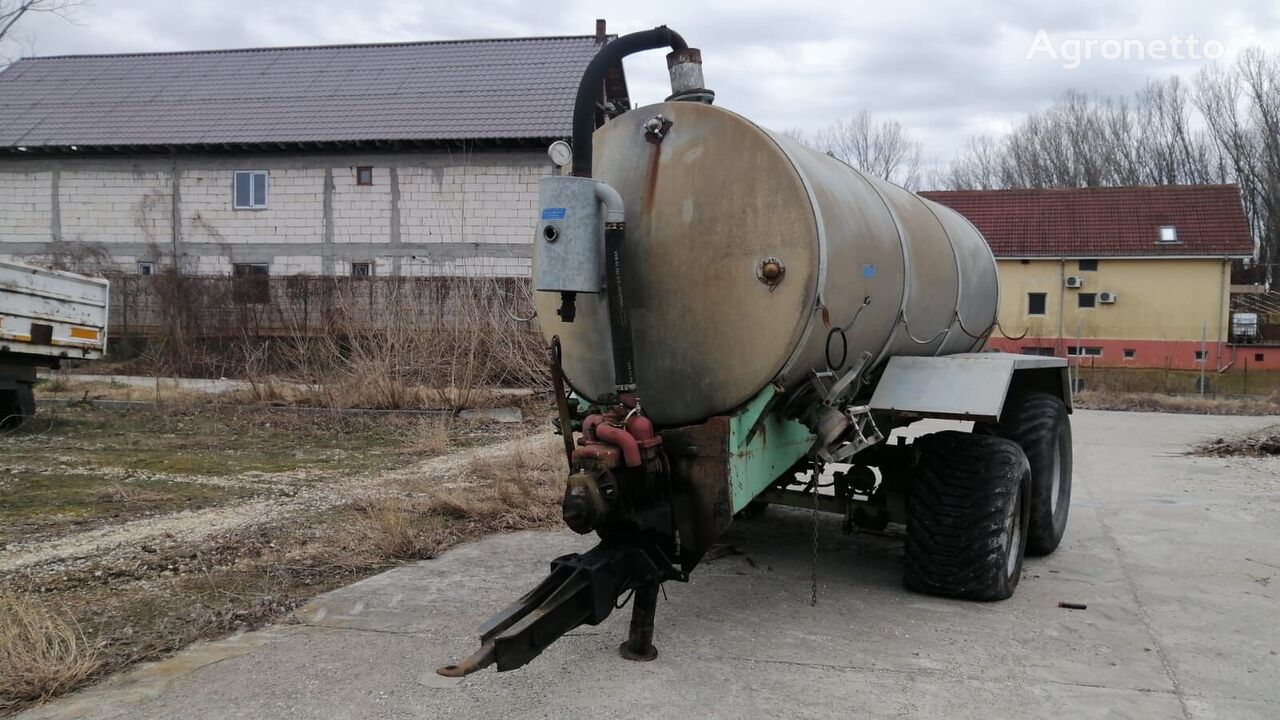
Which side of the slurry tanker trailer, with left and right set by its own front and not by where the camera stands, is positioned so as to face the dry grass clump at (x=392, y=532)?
right

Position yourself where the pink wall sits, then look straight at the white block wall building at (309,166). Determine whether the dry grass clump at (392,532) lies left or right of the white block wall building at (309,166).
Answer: left

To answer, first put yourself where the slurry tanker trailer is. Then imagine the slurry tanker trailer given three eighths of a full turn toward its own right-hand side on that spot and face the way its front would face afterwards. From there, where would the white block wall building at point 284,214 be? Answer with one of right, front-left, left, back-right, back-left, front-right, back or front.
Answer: front-left

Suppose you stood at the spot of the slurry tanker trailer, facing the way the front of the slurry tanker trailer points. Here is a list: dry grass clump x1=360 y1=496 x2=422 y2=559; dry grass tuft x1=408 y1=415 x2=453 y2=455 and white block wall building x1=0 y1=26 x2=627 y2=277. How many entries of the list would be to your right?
3

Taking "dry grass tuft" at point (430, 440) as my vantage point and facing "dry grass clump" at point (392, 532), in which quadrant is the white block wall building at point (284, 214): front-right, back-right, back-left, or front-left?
back-right

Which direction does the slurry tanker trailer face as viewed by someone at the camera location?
facing the viewer and to the left of the viewer

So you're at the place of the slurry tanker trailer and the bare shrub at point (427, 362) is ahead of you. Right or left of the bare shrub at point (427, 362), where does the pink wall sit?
right

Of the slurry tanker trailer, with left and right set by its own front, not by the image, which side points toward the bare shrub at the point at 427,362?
right

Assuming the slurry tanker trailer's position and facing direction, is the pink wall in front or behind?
behind

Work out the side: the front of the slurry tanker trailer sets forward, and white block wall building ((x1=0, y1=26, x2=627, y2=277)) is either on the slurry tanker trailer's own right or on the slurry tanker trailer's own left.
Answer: on the slurry tanker trailer's own right
